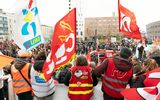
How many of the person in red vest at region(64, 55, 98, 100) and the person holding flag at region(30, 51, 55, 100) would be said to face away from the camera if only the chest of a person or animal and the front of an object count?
2

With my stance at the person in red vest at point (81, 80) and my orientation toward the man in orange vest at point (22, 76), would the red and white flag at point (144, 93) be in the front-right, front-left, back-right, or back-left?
back-left

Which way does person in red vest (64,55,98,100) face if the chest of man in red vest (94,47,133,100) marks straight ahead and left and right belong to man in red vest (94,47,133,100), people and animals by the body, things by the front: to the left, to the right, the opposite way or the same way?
the same way

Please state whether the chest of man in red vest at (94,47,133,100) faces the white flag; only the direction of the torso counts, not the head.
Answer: no

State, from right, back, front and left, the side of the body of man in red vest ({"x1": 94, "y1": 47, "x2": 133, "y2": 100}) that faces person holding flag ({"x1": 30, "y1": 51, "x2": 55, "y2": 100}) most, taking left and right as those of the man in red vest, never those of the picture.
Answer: left

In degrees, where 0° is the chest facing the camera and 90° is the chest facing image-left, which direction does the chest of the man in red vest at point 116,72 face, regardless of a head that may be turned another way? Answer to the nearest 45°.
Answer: approximately 180°

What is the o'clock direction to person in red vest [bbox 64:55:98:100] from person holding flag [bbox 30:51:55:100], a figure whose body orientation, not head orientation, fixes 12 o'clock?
The person in red vest is roughly at 4 o'clock from the person holding flag.

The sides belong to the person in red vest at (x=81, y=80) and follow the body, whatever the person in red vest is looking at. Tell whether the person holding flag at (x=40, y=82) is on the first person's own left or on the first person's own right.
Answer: on the first person's own left

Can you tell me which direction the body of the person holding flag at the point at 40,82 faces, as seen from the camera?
away from the camera

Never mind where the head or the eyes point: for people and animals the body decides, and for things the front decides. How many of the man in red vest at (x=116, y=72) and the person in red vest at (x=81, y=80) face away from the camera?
2

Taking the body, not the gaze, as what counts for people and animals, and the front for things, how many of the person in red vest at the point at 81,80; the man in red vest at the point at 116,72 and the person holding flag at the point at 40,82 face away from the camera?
3

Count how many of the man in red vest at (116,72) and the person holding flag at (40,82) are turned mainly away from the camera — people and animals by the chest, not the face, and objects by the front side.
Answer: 2

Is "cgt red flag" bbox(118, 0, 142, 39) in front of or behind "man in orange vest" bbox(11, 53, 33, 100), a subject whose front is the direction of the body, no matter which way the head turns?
in front

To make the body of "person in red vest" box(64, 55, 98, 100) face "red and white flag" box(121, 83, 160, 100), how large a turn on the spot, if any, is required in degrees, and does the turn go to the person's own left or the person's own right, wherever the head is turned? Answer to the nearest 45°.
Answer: approximately 135° to the person's own right

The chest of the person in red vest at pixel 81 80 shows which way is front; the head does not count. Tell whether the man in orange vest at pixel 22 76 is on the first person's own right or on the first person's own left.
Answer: on the first person's own left

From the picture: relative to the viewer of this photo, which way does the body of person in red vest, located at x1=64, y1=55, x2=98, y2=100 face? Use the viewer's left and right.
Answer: facing away from the viewer

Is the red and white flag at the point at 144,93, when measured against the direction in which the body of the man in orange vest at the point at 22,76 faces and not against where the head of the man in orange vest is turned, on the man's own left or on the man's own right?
on the man's own right
